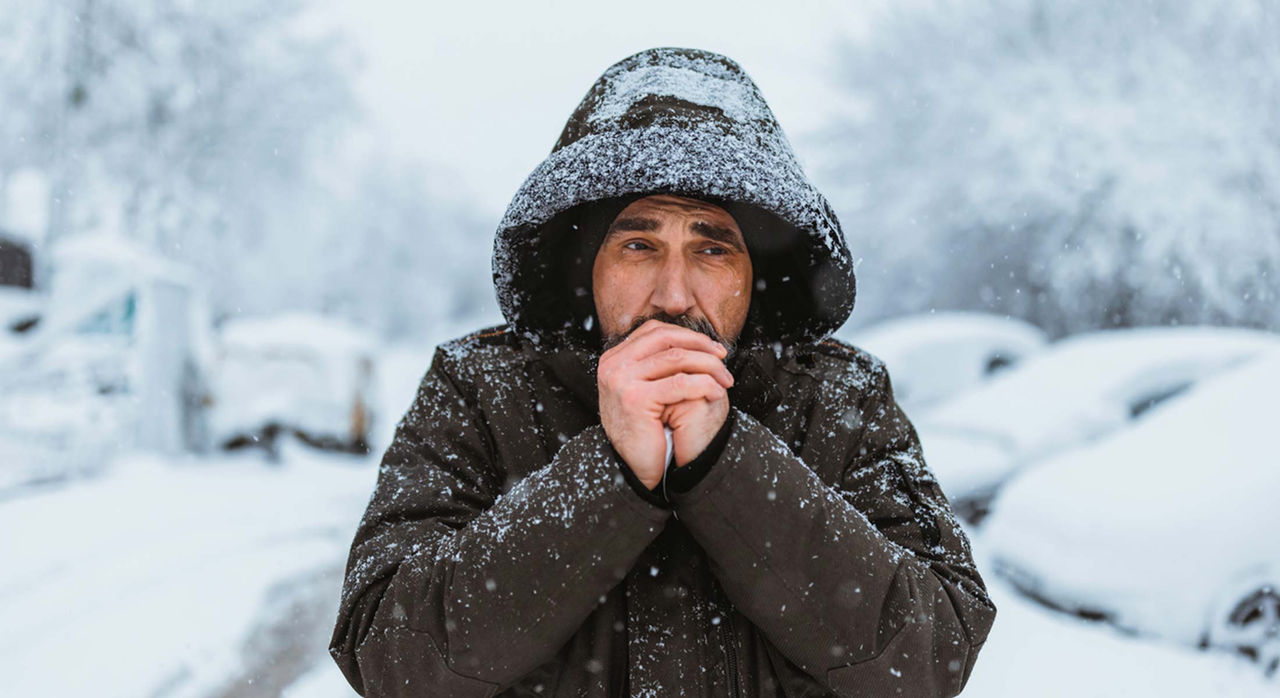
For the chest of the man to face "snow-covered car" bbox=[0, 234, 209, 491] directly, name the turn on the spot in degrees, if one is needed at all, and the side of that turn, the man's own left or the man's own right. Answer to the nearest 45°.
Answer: approximately 135° to the man's own right

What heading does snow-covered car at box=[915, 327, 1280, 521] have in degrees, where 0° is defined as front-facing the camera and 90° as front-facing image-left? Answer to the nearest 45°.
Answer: approximately 45°

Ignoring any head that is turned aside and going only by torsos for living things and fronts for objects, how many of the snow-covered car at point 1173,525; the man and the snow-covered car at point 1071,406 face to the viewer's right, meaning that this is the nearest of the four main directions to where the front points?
0

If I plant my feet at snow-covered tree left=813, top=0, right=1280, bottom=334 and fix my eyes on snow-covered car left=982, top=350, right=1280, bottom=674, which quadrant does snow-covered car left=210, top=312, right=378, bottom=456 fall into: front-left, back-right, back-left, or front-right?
front-right

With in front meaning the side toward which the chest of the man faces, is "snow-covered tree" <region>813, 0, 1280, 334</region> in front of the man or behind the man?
behind

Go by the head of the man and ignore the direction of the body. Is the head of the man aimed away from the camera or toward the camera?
toward the camera

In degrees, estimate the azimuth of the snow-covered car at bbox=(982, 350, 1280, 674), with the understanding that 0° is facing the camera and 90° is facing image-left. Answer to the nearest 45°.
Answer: approximately 45°

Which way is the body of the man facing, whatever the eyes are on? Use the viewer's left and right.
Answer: facing the viewer

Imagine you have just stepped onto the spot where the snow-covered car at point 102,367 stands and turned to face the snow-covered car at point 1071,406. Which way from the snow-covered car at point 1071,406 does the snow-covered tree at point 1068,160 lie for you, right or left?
left

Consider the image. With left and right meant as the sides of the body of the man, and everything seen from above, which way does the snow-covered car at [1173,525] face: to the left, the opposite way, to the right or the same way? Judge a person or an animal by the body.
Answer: to the right

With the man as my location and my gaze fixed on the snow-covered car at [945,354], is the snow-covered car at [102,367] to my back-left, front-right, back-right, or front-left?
front-left
